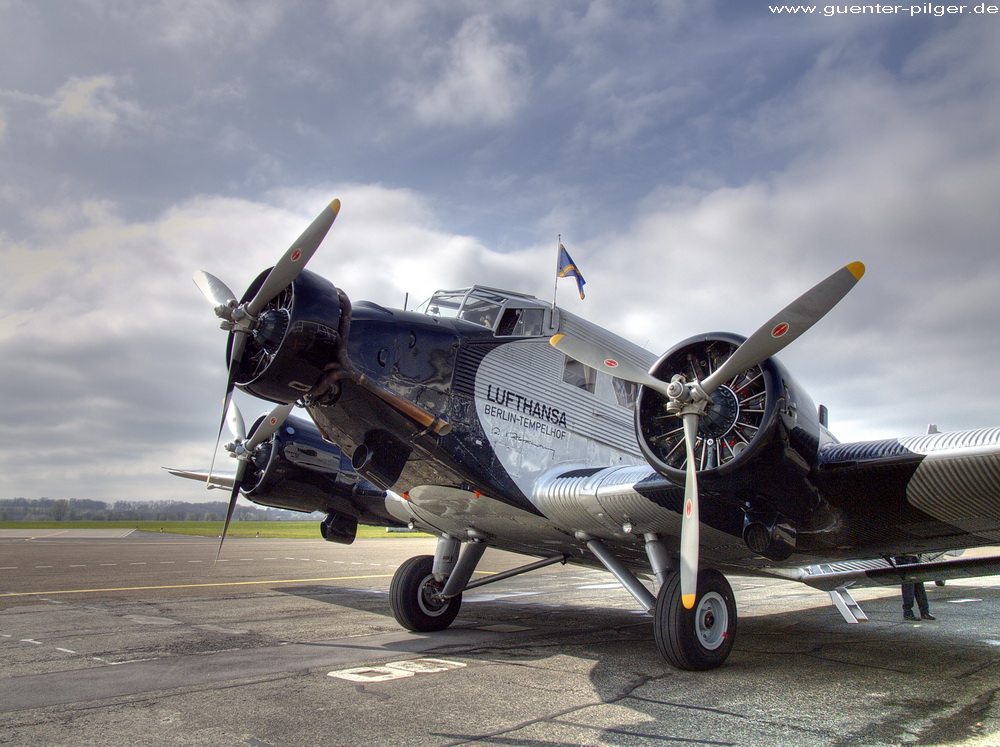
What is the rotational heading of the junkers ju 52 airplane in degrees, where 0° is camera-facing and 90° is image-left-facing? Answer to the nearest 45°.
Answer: approximately 45°
